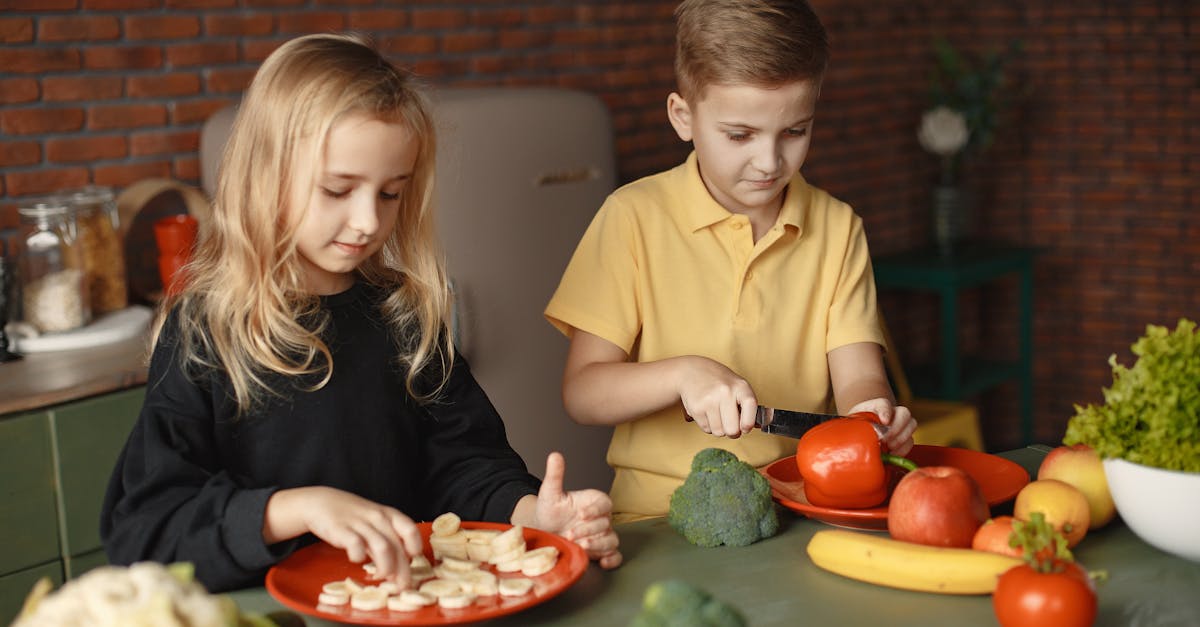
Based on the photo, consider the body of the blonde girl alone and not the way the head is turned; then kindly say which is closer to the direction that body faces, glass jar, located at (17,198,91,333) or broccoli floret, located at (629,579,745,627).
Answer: the broccoli floret

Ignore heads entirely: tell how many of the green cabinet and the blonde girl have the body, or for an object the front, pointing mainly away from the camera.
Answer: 0

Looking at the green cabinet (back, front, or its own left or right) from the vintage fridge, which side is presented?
left

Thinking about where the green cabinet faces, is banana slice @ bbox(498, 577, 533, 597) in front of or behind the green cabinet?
in front

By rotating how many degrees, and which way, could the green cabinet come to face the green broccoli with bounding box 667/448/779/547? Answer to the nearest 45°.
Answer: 0° — it already faces it

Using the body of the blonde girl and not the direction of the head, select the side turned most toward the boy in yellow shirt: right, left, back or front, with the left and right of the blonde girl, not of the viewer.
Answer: left

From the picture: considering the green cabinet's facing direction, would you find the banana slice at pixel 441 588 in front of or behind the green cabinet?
in front

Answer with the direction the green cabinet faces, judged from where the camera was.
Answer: facing the viewer and to the right of the viewer

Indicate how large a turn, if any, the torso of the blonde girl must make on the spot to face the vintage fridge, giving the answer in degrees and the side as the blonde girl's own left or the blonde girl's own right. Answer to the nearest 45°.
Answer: approximately 135° to the blonde girl's own left
